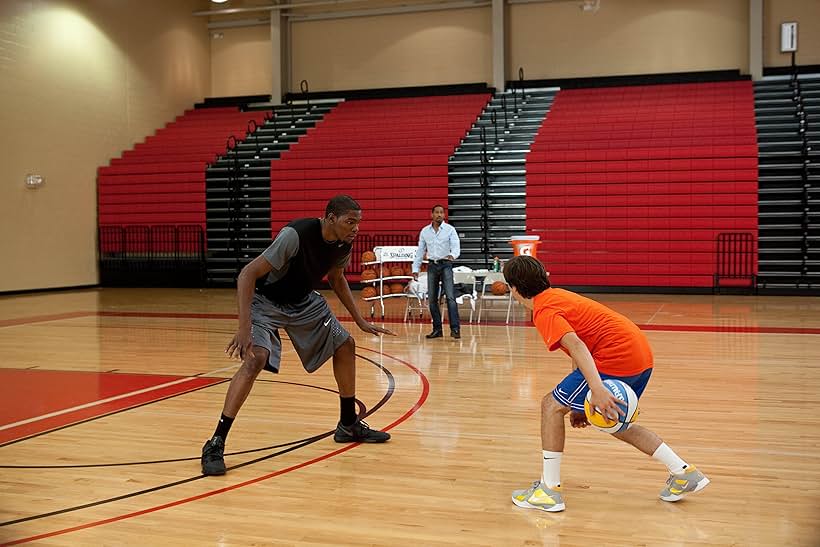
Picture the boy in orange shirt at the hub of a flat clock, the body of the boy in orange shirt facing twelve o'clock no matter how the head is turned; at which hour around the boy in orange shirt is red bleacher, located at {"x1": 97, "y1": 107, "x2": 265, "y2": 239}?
The red bleacher is roughly at 2 o'clock from the boy in orange shirt.

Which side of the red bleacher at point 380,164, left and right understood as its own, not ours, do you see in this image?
front

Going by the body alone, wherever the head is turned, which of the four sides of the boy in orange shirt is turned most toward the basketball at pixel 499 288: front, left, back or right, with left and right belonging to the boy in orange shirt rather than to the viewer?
right

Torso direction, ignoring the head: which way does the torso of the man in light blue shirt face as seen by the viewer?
toward the camera

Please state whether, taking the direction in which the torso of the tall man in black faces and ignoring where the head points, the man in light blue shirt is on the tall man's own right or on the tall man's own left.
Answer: on the tall man's own left

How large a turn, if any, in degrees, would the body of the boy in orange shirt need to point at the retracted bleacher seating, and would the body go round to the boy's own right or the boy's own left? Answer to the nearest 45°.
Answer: approximately 90° to the boy's own right

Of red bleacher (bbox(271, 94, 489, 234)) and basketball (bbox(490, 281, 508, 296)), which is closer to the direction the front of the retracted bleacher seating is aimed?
the basketball

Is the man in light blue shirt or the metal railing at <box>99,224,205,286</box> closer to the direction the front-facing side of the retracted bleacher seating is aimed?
the man in light blue shirt

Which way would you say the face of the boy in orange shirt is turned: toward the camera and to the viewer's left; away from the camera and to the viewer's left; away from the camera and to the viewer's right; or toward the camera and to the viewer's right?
away from the camera and to the viewer's left

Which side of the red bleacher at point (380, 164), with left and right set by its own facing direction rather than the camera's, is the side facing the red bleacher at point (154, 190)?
right

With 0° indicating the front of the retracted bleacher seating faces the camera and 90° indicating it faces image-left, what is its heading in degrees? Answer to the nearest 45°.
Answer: approximately 0°

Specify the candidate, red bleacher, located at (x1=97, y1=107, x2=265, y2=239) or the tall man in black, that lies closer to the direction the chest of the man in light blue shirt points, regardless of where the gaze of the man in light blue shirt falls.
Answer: the tall man in black

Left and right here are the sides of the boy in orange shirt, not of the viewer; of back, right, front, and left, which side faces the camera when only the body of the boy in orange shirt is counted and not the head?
left

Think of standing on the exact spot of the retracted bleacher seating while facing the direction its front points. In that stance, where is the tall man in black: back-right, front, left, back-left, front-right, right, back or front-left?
front

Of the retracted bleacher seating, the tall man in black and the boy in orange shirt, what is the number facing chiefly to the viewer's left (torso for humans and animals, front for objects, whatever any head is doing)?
1
